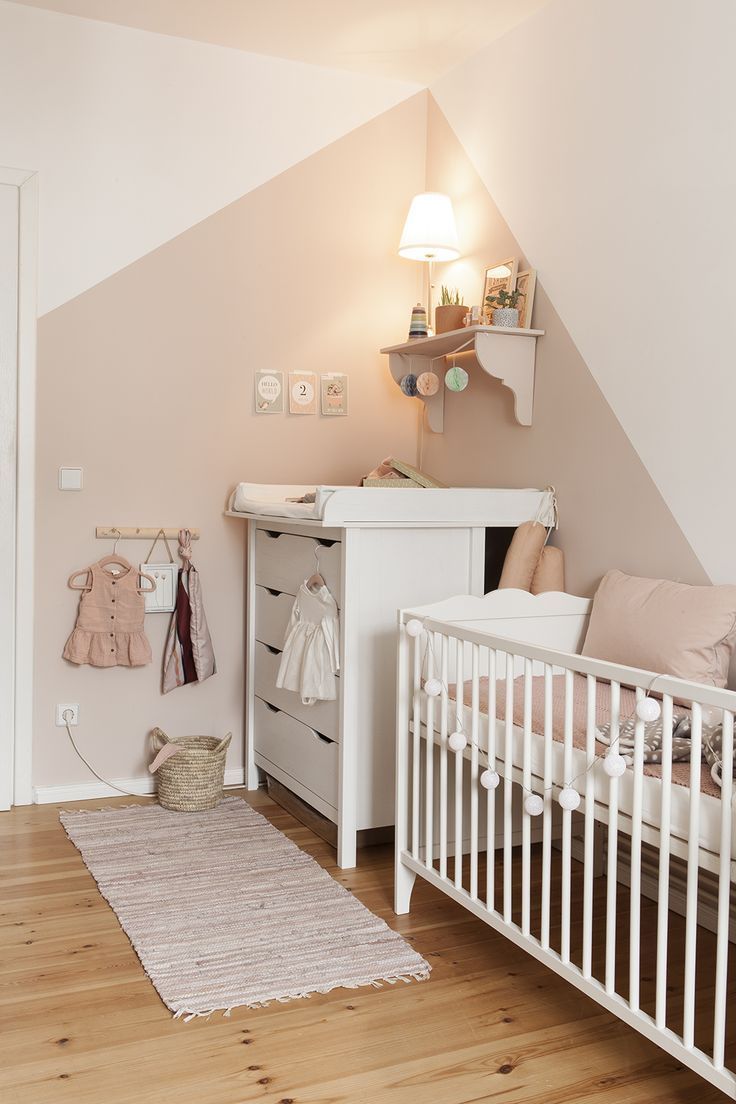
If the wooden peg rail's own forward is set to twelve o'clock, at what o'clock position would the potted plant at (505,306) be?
The potted plant is roughly at 10 o'clock from the wooden peg rail.

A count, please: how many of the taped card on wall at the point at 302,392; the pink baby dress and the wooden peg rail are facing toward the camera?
3

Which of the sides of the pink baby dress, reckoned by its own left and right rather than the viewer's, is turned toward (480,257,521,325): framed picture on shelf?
left

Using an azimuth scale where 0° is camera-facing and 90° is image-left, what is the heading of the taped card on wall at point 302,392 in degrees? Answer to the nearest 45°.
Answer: approximately 0°

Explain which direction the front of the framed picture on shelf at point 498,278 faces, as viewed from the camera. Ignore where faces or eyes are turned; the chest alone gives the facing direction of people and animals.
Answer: facing the viewer and to the left of the viewer

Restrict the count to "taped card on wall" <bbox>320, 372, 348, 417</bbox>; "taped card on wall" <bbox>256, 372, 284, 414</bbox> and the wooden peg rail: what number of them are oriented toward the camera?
3

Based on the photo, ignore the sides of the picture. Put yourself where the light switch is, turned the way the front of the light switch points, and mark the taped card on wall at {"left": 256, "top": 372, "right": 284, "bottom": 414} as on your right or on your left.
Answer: on your left

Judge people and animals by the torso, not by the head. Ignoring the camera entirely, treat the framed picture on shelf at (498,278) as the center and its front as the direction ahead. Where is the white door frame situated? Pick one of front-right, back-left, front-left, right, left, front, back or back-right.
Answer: front-right
